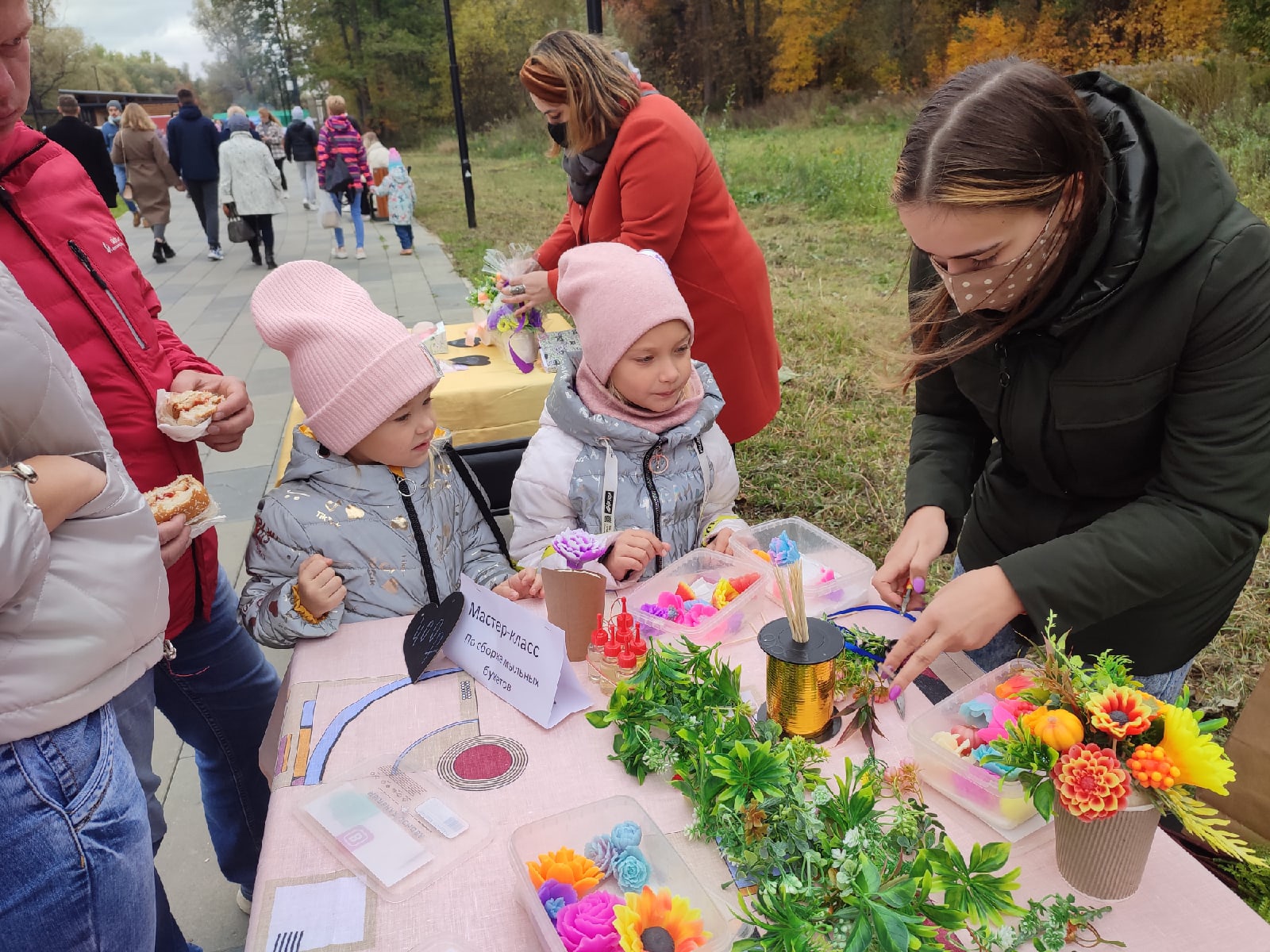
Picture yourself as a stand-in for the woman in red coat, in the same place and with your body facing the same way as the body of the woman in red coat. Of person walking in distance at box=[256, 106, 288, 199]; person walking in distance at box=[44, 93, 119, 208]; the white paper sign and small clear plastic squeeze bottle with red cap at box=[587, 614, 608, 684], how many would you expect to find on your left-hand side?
2

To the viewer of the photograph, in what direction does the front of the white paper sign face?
facing the viewer and to the left of the viewer

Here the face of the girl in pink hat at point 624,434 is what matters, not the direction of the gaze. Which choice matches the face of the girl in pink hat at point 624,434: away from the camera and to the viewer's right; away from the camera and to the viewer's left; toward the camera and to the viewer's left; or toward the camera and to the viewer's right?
toward the camera and to the viewer's right

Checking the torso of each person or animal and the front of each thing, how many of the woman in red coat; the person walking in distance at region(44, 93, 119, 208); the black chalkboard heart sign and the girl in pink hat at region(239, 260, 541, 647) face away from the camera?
1

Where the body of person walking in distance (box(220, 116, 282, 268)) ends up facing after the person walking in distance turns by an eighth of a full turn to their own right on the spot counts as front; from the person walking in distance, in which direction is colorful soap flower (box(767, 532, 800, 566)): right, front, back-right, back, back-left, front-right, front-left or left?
back-right

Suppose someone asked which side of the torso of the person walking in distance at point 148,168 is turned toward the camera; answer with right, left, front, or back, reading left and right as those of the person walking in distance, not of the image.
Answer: back

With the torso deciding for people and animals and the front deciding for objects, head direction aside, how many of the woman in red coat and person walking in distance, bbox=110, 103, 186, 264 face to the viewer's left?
1

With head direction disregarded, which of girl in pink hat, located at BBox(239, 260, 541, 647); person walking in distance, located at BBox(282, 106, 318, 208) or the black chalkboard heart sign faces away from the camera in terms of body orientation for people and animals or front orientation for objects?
the person walking in distance

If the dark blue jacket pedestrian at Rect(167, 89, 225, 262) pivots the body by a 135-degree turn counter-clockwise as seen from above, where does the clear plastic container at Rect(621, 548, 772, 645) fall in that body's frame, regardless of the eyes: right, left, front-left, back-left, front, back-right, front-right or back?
front-left

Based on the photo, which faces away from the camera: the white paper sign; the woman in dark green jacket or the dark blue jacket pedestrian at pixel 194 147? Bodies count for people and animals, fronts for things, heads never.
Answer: the dark blue jacket pedestrian

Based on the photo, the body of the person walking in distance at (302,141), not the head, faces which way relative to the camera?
away from the camera

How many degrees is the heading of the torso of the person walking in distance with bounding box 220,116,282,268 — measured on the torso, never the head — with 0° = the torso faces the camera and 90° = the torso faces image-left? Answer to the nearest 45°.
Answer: approximately 180°

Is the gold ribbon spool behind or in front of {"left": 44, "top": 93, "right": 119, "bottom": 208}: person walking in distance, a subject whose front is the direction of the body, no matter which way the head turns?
behind

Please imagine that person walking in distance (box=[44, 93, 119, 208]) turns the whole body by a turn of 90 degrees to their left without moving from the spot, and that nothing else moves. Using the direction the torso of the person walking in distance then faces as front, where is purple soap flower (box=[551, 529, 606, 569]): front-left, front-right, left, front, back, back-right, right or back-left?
left

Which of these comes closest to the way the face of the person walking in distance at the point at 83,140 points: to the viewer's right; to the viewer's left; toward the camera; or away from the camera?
away from the camera

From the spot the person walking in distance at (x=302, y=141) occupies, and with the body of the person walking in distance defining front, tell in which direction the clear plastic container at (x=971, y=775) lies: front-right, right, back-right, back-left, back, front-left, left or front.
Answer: back

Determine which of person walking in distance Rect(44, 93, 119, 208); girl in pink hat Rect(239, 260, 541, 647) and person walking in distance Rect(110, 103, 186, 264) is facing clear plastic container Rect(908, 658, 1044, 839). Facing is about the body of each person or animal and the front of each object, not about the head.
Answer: the girl in pink hat

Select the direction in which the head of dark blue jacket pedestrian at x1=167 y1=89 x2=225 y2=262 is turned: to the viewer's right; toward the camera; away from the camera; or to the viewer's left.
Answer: away from the camera
